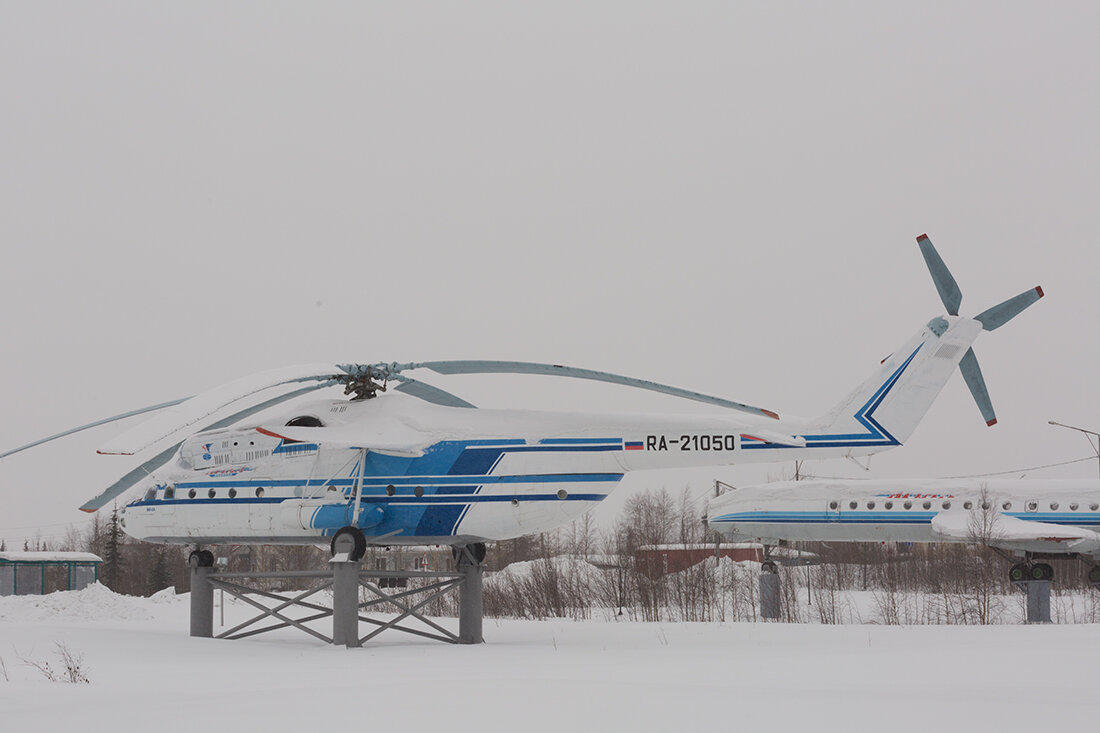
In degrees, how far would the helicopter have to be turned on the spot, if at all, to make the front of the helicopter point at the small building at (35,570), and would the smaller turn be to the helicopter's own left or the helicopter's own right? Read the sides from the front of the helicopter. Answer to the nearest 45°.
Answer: approximately 45° to the helicopter's own right

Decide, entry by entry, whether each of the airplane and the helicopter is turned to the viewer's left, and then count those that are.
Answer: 2

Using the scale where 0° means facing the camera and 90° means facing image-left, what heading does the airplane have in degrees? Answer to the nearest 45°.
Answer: approximately 90°

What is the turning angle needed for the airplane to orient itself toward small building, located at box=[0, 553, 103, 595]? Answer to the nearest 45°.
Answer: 0° — it already faces it

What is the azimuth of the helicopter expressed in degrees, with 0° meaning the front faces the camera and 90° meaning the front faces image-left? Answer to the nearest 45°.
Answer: approximately 90°

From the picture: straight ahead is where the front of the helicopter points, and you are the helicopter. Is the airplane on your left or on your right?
on your right
